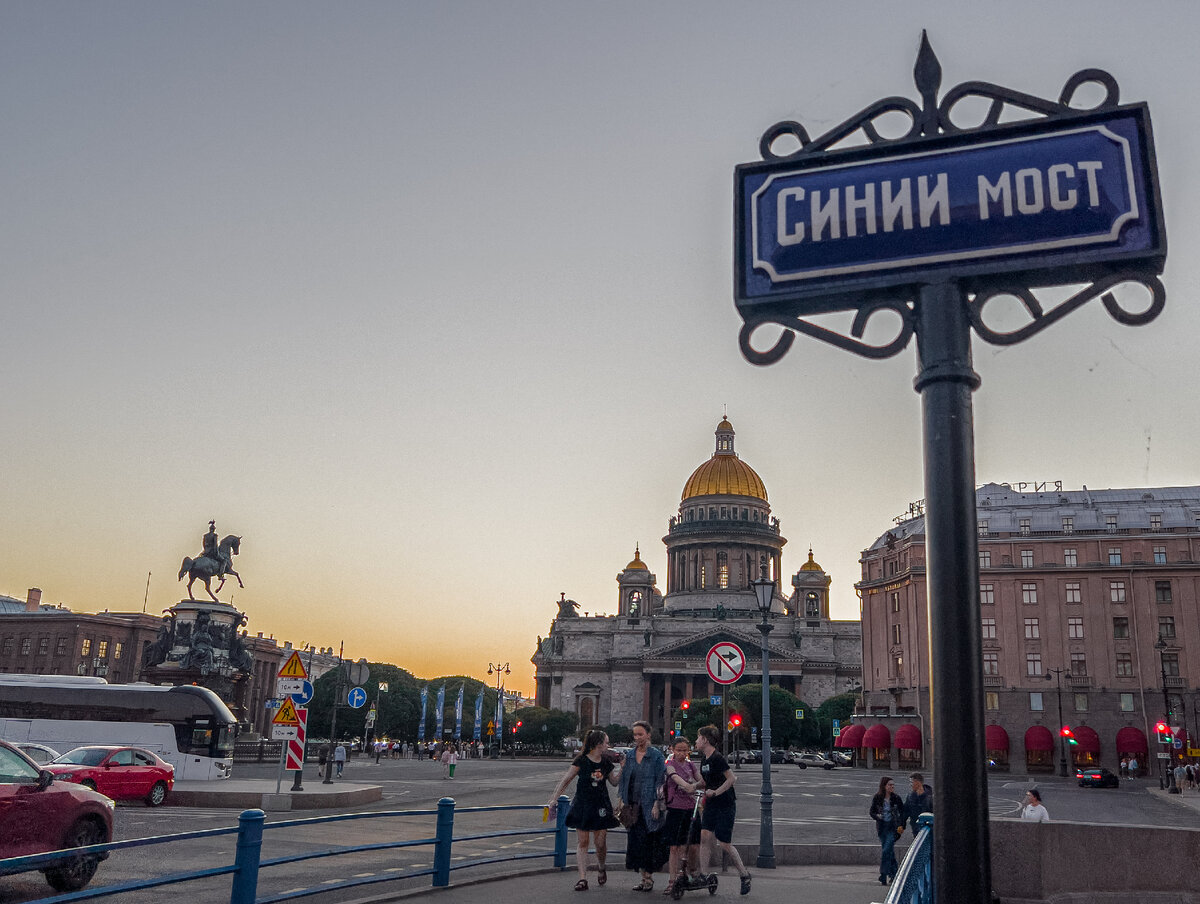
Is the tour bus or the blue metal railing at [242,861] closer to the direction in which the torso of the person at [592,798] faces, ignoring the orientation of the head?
the blue metal railing

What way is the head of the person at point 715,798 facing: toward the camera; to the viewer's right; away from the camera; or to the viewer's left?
to the viewer's left

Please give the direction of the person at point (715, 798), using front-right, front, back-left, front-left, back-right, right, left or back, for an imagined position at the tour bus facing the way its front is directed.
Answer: right

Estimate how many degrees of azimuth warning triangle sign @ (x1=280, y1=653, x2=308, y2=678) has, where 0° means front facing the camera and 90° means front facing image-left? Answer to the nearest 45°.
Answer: approximately 0°

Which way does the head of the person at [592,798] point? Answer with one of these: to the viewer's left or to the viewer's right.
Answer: to the viewer's right
